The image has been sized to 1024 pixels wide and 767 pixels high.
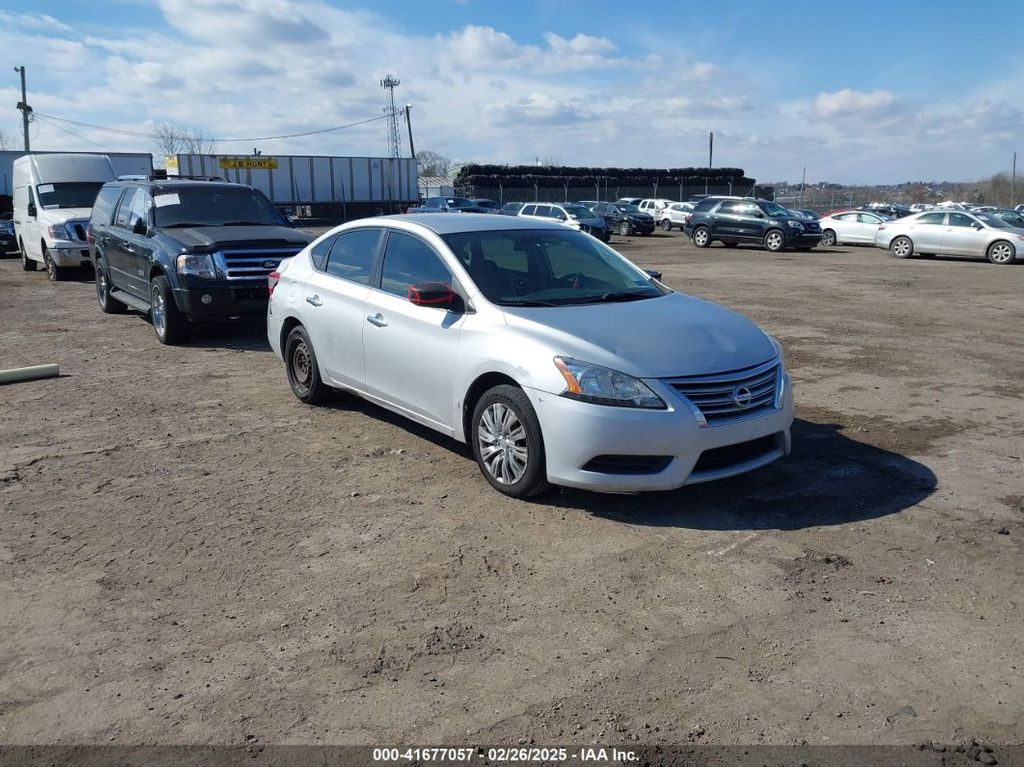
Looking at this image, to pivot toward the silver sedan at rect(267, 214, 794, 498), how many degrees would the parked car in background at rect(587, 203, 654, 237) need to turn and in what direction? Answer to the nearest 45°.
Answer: approximately 45° to its right

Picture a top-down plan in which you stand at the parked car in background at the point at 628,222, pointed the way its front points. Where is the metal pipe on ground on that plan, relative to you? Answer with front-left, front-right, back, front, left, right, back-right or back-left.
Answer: front-right

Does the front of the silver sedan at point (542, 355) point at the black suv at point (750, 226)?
no

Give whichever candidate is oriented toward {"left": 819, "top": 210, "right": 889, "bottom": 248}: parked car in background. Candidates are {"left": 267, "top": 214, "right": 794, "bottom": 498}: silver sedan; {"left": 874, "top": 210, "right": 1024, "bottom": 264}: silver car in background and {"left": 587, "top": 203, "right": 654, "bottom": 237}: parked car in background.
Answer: {"left": 587, "top": 203, "right": 654, "bottom": 237}: parked car in background

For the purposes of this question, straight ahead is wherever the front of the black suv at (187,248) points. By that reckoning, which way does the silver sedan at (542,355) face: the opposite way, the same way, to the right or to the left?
the same way

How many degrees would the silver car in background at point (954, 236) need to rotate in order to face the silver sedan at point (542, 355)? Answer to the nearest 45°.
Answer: approximately 90° to its right

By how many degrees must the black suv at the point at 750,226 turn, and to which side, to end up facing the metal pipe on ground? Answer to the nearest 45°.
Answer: approximately 45° to its right

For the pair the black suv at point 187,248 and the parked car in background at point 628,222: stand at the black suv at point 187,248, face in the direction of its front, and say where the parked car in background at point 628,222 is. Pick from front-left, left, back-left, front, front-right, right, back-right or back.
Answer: left

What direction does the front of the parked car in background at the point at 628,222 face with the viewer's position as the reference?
facing the viewer and to the right of the viewer

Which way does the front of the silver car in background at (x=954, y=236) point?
to the viewer's right

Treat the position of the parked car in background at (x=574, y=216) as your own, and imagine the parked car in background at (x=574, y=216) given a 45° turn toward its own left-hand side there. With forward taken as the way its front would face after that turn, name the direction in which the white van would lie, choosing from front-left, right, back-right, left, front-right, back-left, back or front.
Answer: back-right

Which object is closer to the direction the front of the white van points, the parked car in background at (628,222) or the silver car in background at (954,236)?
the silver car in background
